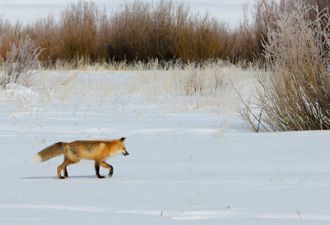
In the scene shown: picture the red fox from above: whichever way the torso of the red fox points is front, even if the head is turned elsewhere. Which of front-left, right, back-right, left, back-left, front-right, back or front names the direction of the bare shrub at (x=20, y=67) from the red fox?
left

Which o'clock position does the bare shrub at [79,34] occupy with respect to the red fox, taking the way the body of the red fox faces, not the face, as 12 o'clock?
The bare shrub is roughly at 9 o'clock from the red fox.

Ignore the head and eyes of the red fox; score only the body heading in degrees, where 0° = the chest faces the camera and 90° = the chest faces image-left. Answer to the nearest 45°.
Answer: approximately 270°

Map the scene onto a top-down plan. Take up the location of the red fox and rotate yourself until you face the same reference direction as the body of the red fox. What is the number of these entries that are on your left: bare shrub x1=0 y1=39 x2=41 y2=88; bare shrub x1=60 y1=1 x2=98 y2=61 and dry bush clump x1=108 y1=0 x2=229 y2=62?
3

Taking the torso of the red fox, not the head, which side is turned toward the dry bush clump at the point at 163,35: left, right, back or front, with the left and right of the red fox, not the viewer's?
left

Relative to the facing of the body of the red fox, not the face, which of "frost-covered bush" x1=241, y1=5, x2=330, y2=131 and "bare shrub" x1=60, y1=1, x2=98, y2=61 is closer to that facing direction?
the frost-covered bush

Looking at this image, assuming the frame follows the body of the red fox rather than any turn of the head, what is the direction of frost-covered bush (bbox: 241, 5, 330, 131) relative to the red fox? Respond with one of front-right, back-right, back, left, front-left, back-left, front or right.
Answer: front-left

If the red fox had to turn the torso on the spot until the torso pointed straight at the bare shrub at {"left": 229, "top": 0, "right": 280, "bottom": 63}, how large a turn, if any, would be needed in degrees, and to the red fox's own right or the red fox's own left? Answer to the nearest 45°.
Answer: approximately 90° to the red fox's own left
